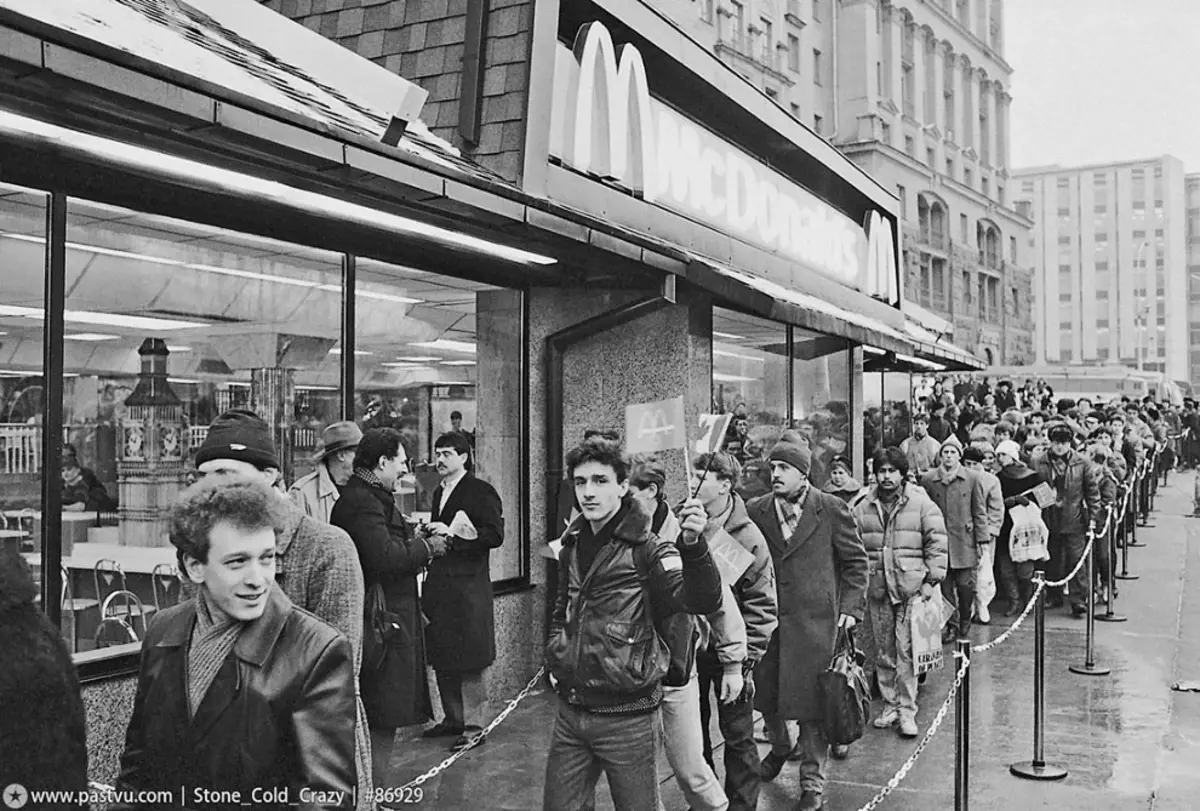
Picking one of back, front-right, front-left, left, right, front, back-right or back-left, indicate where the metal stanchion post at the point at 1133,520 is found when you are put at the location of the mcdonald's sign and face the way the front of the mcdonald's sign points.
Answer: left

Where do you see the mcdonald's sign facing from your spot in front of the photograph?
facing the viewer and to the right of the viewer

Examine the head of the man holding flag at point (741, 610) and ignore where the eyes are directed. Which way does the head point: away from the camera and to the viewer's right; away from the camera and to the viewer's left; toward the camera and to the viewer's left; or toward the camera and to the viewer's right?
toward the camera and to the viewer's left

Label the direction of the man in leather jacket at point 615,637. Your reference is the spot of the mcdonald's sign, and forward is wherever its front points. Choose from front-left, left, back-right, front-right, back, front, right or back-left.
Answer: front-right

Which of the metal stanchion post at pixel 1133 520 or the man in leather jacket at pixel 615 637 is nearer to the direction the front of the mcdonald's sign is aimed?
the man in leather jacket

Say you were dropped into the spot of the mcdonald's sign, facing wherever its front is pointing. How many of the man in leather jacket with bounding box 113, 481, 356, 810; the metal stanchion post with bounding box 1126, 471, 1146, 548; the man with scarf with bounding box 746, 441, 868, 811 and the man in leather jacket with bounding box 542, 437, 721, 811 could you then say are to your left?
1

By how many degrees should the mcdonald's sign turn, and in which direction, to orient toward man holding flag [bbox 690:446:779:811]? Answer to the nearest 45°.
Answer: approximately 45° to its right

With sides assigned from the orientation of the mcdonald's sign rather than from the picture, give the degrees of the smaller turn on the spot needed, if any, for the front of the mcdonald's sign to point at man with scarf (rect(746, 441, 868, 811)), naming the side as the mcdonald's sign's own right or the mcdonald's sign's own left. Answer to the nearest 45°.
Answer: approximately 45° to the mcdonald's sign's own right
